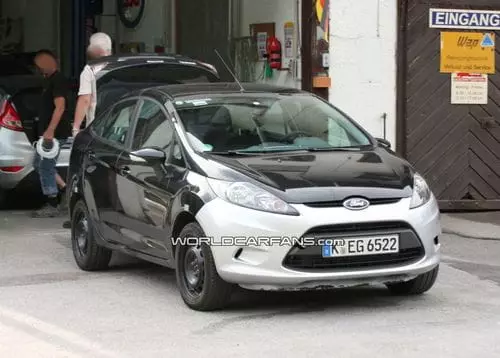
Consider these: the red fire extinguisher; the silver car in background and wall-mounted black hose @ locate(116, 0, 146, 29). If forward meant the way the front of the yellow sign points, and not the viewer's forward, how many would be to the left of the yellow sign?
0

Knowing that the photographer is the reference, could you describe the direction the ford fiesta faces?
facing the viewer and to the right of the viewer

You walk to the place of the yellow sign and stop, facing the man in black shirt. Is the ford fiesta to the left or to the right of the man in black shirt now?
left

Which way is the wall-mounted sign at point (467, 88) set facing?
toward the camera

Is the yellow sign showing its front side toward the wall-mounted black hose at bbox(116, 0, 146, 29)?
no

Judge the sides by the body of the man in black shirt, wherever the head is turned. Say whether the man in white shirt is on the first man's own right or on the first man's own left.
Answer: on the first man's own left

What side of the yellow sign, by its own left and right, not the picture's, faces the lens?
front

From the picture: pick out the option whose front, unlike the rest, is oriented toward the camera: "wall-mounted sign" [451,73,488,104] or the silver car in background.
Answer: the wall-mounted sign

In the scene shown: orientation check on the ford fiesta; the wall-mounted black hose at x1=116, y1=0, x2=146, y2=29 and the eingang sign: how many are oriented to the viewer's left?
0

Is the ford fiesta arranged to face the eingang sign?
no

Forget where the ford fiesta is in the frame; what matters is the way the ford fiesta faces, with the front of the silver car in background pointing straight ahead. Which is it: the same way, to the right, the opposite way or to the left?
the opposite way

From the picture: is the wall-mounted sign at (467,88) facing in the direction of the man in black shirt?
no
